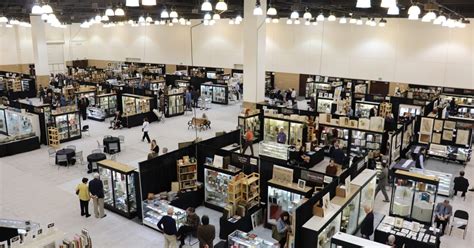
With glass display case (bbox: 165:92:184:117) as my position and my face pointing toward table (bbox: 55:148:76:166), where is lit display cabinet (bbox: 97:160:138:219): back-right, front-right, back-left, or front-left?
front-left

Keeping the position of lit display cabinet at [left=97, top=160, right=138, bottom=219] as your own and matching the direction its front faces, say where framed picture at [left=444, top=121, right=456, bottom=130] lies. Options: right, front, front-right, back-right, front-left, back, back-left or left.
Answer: back-left

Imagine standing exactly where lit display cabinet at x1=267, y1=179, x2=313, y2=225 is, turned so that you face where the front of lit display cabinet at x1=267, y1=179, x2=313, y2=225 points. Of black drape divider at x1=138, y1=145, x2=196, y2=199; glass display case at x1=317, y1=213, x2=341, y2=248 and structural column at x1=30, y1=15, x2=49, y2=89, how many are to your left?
1

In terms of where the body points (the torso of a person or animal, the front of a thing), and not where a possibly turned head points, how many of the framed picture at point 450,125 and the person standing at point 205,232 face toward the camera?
1

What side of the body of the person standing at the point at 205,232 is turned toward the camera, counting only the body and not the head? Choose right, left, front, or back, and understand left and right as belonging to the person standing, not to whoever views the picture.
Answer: back

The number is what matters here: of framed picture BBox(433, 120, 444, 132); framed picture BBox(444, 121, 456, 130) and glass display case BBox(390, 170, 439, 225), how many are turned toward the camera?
3

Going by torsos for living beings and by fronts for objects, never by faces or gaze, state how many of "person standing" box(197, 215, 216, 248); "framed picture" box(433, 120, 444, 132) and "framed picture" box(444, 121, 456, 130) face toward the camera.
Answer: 2

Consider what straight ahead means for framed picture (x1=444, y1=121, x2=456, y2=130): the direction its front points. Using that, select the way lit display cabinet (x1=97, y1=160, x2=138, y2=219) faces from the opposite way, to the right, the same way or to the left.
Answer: the same way

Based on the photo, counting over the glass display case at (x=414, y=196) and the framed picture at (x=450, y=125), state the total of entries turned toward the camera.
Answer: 2

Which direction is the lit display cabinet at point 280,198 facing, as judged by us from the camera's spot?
facing the viewer and to the left of the viewer

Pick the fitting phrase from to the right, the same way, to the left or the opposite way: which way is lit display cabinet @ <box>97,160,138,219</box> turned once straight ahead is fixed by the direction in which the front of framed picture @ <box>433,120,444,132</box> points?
the same way

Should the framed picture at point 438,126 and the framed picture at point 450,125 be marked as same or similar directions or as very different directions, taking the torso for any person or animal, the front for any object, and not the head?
same or similar directions

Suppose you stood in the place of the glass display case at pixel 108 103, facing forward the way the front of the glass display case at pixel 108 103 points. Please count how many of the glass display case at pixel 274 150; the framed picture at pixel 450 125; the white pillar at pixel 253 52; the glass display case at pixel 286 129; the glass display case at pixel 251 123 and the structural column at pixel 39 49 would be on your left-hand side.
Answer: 5

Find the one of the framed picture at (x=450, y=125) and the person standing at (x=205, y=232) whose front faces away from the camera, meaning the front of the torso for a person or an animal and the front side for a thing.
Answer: the person standing

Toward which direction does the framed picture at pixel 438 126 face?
toward the camera

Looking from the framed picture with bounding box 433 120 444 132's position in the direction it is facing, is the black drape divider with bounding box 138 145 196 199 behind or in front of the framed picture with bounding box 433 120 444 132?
in front

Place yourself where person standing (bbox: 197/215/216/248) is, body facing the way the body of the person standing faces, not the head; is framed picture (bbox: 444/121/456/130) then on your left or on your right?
on your right

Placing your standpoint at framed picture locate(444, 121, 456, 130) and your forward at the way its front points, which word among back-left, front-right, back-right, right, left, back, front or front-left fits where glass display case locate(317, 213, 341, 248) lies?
front

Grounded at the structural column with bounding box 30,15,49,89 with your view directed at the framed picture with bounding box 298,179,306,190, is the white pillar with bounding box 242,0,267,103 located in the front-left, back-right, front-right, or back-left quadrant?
front-left

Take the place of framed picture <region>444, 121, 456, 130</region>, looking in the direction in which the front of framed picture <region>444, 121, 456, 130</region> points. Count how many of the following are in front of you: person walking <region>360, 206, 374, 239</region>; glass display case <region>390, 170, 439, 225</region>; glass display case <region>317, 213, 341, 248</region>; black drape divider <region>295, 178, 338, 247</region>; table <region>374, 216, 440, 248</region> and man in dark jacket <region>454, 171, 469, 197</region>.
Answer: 6

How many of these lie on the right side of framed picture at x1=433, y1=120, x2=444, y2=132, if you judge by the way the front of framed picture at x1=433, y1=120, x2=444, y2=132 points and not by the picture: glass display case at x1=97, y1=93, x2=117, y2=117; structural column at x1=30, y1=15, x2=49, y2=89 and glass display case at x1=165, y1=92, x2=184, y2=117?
3

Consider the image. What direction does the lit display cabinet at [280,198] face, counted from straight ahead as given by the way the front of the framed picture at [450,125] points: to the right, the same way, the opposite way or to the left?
the same way
